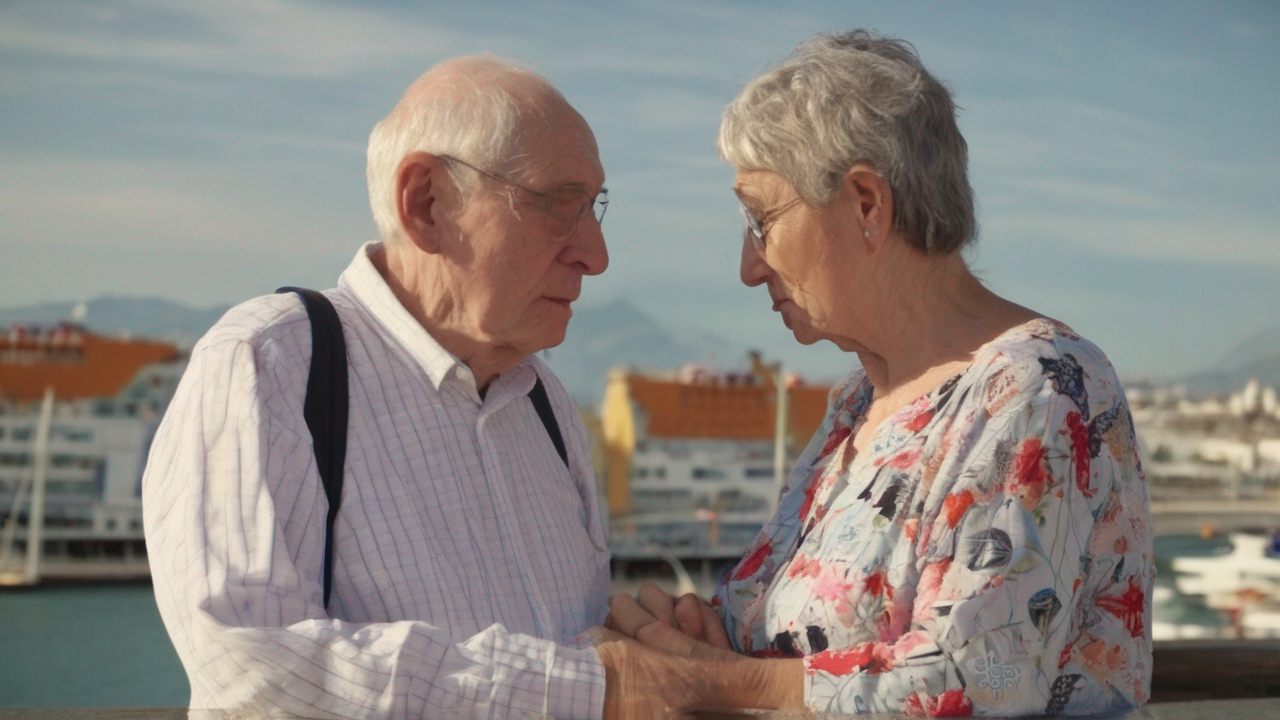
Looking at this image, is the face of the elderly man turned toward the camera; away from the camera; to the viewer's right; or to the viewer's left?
to the viewer's right

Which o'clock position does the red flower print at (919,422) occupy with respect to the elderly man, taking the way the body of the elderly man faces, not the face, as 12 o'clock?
The red flower print is roughly at 11 o'clock from the elderly man.

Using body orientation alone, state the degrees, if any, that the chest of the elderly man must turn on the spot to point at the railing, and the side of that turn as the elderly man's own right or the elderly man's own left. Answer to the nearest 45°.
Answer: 0° — they already face it

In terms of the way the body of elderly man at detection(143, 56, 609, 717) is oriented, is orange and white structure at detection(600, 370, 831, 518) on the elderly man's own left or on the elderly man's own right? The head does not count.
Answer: on the elderly man's own left

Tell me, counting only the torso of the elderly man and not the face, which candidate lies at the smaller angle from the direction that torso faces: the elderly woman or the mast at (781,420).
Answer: the elderly woman

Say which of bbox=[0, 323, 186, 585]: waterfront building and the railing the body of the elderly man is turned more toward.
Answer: the railing

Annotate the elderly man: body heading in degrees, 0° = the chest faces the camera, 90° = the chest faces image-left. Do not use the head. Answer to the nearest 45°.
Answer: approximately 315°

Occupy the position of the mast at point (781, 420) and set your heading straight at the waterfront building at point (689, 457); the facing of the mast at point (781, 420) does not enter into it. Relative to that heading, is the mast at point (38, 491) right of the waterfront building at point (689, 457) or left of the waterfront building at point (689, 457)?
left

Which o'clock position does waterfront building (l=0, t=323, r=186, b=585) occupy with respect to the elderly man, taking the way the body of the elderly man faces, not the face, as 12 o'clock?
The waterfront building is roughly at 7 o'clock from the elderly man.

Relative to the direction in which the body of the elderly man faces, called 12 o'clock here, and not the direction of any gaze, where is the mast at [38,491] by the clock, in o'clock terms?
The mast is roughly at 7 o'clock from the elderly man.

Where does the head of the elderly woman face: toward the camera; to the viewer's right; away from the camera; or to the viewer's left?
to the viewer's left
